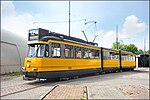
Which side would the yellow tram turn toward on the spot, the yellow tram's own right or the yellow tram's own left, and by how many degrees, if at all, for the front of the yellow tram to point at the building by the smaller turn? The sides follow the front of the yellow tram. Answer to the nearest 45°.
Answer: approximately 90° to the yellow tram's own right

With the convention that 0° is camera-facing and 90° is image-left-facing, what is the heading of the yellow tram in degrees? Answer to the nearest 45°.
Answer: approximately 45°
